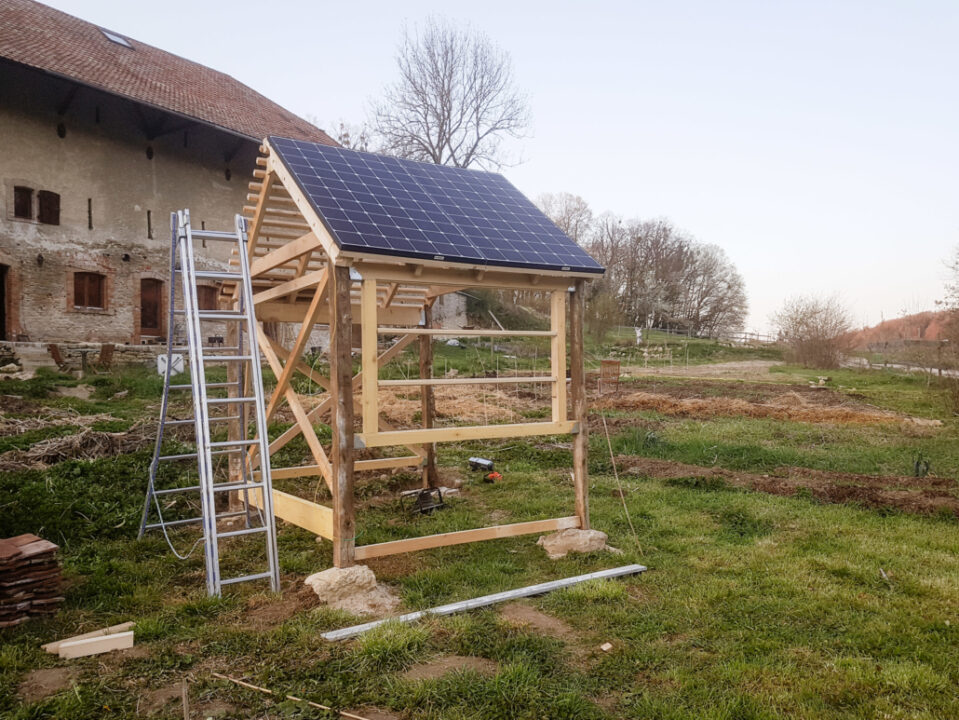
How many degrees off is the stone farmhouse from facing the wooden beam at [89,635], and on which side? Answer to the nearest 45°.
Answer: approximately 45° to its right

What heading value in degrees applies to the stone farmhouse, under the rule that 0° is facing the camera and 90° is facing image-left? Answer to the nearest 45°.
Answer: approximately 315°

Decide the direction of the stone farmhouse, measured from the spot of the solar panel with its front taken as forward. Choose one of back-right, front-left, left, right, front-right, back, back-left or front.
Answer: back

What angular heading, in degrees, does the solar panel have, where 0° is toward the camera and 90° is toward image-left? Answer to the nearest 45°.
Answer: approximately 315°

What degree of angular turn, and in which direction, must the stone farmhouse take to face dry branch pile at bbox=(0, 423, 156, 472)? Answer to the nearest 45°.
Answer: approximately 45° to its right

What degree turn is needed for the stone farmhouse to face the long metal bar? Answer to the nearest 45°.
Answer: approximately 45° to its right
